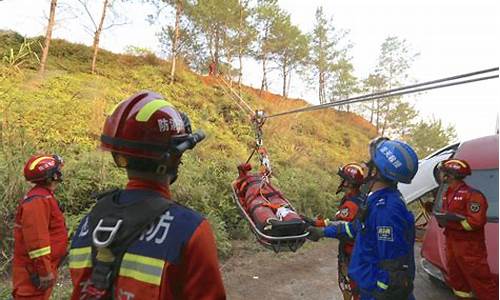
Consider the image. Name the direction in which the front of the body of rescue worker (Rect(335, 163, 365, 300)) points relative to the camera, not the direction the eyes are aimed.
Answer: to the viewer's left

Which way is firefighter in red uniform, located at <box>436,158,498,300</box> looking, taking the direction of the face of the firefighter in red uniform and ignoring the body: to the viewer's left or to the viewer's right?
to the viewer's left

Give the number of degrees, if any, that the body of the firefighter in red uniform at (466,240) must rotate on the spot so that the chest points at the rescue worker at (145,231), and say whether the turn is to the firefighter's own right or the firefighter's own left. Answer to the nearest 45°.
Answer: approximately 45° to the firefighter's own left

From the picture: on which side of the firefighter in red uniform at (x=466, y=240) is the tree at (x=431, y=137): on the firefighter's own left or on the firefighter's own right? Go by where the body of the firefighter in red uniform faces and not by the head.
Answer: on the firefighter's own right

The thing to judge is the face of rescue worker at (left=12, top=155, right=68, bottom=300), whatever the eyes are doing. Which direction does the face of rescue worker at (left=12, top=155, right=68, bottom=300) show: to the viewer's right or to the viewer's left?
to the viewer's right

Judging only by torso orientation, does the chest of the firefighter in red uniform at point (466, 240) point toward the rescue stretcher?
yes

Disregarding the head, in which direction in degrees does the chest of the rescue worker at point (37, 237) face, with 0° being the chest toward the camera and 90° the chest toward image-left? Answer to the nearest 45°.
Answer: approximately 270°

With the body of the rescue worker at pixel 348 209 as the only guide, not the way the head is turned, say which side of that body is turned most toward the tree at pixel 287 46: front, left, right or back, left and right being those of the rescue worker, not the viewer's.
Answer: right

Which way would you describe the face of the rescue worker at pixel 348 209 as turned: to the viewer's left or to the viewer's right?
to the viewer's left

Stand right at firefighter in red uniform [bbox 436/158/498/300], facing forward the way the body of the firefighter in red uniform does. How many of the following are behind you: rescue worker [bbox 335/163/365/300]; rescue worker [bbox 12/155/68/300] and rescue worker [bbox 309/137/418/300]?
0

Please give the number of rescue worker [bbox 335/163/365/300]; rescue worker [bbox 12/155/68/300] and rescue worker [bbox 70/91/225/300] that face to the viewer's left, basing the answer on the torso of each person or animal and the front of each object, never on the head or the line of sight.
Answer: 1

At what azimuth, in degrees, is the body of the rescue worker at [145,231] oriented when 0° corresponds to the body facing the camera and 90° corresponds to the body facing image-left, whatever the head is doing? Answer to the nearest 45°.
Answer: approximately 225°
